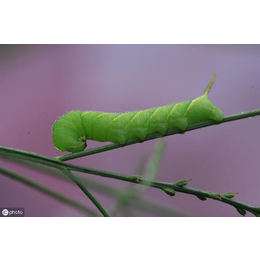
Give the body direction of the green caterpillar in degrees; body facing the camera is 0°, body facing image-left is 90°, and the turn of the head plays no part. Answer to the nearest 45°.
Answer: approximately 90°
